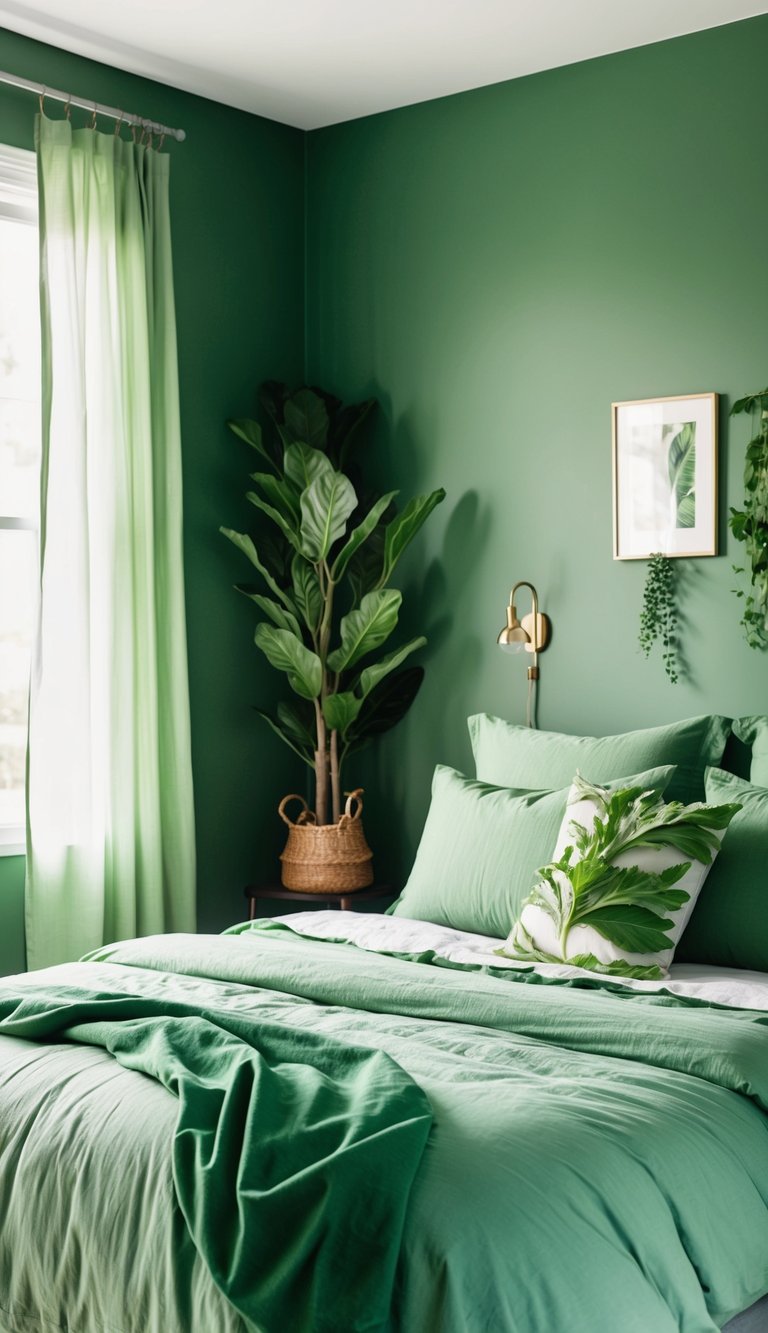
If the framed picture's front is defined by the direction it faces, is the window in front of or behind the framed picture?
in front

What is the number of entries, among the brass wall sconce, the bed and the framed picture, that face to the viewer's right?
0

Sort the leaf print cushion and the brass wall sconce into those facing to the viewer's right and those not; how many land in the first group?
0

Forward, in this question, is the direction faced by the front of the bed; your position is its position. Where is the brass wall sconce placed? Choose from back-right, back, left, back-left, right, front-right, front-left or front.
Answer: back-right

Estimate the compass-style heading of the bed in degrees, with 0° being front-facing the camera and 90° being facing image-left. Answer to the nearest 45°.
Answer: approximately 45°

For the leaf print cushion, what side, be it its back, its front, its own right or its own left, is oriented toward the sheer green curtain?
right

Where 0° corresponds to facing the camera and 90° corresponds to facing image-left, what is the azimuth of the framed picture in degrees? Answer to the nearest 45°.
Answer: approximately 45°

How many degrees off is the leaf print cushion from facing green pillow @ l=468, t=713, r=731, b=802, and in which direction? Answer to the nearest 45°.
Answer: approximately 135° to its right

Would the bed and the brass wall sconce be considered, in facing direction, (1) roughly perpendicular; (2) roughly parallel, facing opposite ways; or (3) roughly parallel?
roughly parallel

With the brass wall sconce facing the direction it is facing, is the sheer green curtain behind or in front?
in front

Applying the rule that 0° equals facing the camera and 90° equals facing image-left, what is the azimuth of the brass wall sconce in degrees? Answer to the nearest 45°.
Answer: approximately 45°
